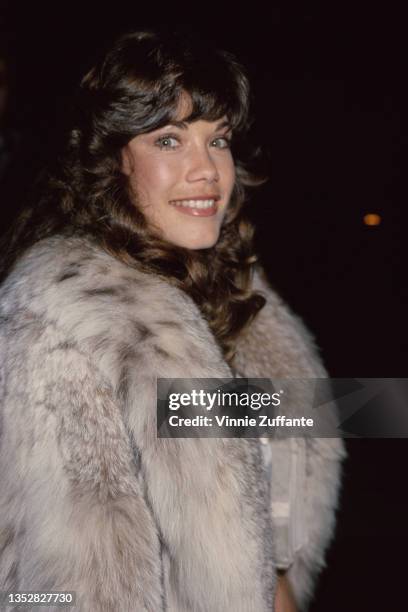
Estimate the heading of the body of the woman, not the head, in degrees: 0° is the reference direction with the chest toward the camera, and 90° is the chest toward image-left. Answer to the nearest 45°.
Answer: approximately 315°
